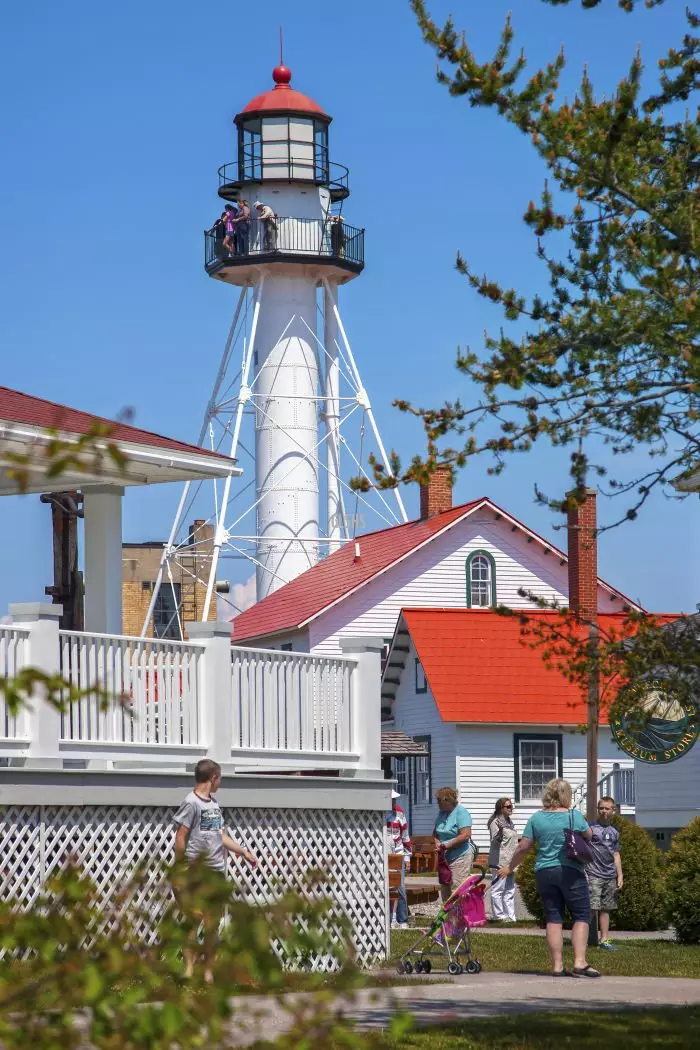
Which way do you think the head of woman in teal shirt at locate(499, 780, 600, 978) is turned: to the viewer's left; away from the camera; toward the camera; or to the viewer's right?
away from the camera

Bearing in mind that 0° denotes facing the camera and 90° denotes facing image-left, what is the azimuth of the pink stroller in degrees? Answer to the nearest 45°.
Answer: approximately 90°

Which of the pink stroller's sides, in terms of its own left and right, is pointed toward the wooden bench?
right

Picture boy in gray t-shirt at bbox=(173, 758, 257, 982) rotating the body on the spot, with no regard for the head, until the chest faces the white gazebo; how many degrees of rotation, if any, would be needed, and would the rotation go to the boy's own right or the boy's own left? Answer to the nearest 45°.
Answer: approximately 135° to the boy's own left

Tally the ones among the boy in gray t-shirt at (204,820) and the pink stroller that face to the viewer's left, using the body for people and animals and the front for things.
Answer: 1
